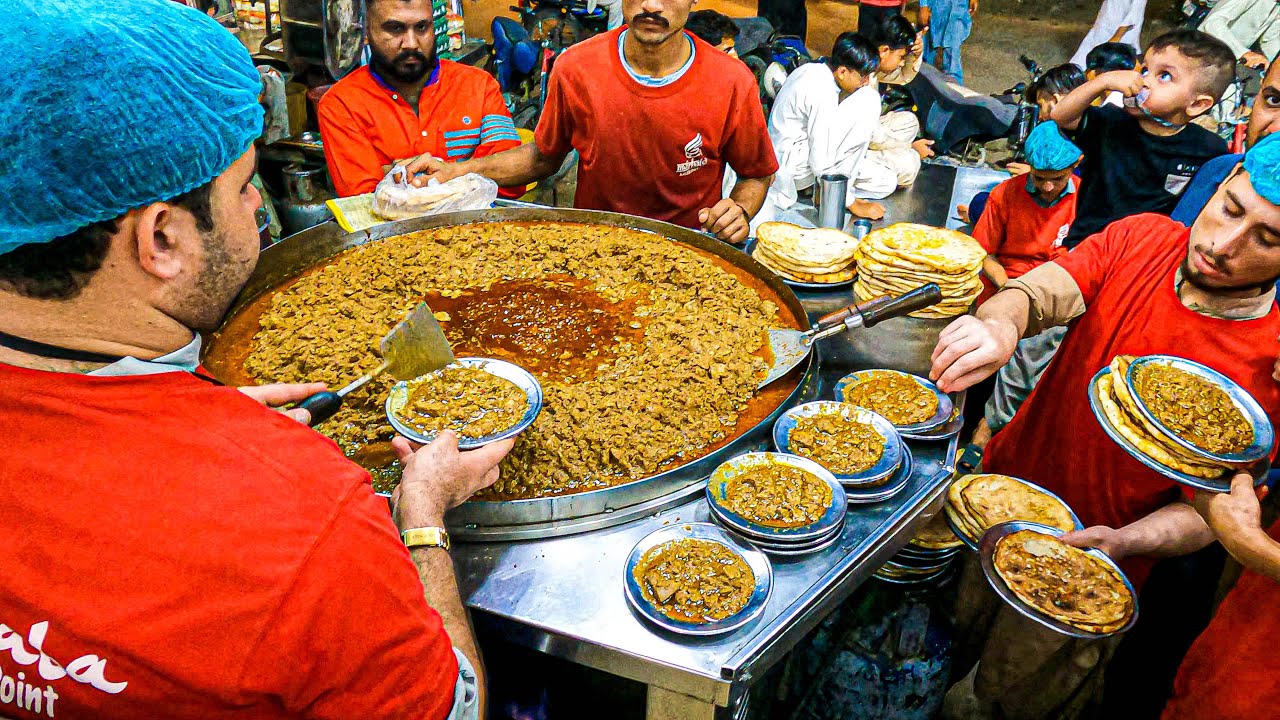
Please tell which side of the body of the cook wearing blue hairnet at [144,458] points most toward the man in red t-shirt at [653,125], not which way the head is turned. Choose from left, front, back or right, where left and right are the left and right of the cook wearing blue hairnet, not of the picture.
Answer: front

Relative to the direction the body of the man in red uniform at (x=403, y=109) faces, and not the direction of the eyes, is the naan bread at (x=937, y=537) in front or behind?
in front

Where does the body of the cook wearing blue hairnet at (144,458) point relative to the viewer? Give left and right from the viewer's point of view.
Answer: facing away from the viewer and to the right of the viewer

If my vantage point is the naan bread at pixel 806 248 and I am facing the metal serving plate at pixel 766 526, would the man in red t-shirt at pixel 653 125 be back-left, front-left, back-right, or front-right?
back-right

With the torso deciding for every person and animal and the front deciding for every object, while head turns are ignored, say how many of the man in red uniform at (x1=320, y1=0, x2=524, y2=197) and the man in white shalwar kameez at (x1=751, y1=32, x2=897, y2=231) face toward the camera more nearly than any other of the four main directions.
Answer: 1

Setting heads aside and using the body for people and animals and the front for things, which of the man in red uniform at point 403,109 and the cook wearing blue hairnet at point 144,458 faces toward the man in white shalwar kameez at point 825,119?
the cook wearing blue hairnet

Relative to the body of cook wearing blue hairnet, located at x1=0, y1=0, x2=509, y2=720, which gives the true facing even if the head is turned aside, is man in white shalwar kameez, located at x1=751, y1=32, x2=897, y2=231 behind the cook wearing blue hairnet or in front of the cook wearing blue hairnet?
in front

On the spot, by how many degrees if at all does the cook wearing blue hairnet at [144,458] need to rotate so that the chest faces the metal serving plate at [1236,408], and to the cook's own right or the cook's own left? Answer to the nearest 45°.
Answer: approximately 45° to the cook's own right

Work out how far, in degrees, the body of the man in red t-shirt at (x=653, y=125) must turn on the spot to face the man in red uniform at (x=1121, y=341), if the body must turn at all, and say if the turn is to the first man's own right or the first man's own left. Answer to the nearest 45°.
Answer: approximately 45° to the first man's own left

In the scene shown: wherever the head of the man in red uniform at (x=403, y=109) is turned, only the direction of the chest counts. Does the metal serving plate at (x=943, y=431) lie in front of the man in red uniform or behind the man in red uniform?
in front

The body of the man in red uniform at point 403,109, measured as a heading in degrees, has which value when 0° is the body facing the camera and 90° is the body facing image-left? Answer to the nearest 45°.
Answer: approximately 0°

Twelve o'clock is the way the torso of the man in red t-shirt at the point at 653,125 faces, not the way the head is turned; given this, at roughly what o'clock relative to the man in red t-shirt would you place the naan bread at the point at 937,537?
The naan bread is roughly at 11 o'clock from the man in red t-shirt.
